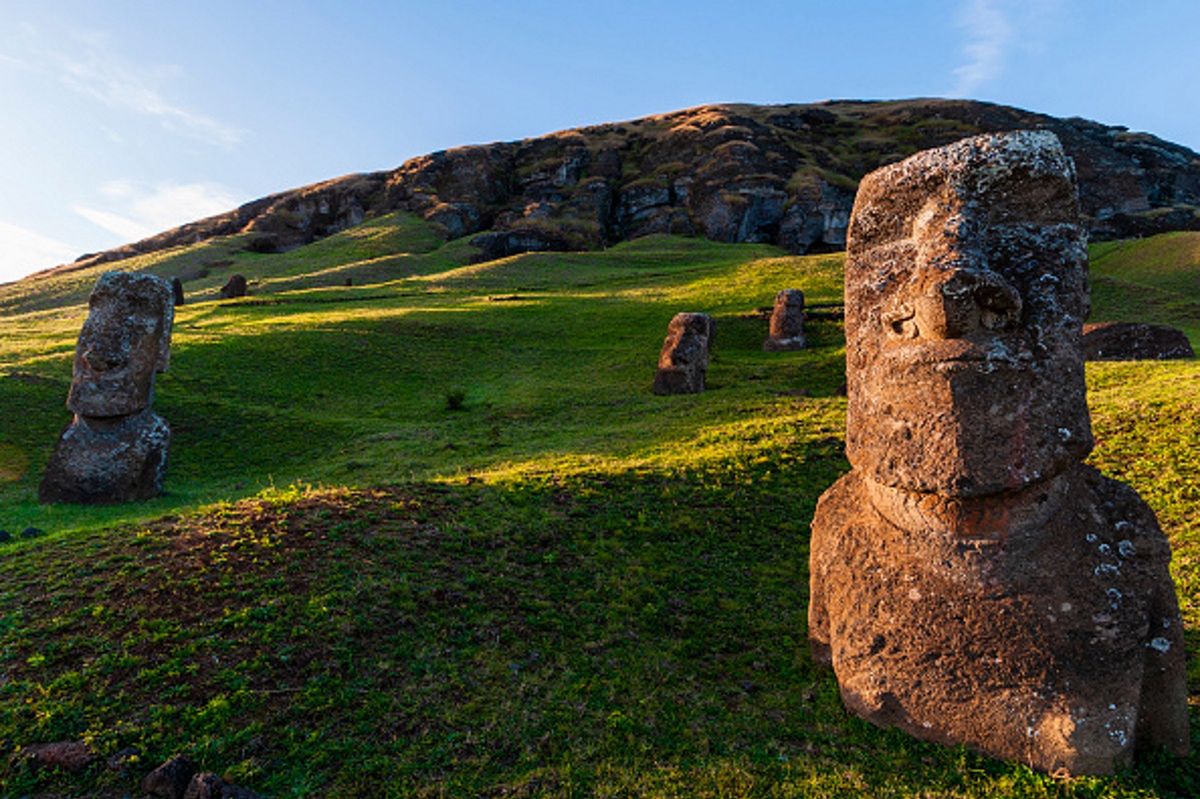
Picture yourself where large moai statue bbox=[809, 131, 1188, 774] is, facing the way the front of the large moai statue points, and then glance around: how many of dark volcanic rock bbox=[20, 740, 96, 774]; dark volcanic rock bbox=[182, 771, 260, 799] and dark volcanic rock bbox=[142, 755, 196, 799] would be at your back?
0

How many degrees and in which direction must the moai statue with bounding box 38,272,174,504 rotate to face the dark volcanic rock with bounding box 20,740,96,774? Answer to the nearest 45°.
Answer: approximately 45° to its left

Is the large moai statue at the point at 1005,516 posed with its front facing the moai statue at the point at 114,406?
no

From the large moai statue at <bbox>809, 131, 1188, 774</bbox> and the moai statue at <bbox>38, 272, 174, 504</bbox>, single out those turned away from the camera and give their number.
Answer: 0

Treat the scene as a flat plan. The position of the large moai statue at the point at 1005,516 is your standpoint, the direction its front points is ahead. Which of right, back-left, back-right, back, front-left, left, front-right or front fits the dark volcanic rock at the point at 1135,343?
back

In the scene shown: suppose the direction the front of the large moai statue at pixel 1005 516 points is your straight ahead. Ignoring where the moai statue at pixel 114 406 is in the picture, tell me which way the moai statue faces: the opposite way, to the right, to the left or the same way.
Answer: the same way

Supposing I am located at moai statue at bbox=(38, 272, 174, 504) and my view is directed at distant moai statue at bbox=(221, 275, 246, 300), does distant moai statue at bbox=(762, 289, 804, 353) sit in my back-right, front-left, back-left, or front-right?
front-right

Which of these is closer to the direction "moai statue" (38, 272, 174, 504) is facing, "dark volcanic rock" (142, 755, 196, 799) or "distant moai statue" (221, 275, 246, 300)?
the dark volcanic rock

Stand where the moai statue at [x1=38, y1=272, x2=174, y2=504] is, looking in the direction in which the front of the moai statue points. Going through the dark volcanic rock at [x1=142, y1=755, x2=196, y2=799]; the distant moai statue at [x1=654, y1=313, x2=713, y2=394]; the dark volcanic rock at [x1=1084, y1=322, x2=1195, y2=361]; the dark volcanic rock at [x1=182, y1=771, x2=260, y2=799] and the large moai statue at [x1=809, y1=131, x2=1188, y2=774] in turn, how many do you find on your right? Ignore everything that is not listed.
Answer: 0

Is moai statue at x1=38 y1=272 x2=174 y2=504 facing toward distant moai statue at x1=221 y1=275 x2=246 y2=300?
no

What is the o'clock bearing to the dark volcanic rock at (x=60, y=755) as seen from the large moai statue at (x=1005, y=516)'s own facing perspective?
The dark volcanic rock is roughly at 2 o'clock from the large moai statue.

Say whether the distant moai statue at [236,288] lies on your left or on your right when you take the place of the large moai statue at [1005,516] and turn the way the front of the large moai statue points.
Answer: on your right

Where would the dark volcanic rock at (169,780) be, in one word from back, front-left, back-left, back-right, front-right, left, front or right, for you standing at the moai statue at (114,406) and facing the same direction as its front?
front-left

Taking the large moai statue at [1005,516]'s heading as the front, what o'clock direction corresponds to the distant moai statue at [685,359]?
The distant moai statue is roughly at 5 o'clock from the large moai statue.

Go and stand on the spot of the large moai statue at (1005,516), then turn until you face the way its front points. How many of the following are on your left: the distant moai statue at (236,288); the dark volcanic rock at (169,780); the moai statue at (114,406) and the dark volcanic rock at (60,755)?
0

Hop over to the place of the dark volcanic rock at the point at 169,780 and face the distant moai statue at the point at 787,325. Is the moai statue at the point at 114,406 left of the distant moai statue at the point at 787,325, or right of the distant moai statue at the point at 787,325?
left

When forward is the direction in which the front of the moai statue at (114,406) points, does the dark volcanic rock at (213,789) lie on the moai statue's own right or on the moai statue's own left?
on the moai statue's own left

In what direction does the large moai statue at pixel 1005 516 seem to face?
toward the camera

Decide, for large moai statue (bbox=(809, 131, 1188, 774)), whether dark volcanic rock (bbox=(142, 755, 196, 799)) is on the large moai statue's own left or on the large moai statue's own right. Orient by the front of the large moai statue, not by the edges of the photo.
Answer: on the large moai statue's own right

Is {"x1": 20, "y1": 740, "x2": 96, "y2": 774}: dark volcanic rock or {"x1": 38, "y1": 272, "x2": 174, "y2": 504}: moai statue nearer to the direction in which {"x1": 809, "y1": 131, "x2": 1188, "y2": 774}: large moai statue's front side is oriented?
the dark volcanic rock
